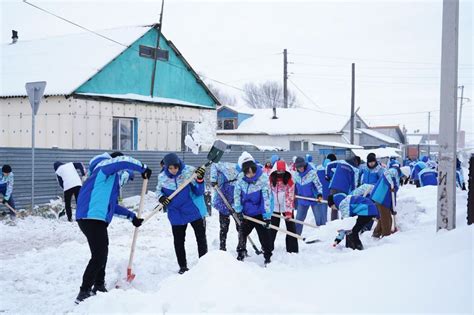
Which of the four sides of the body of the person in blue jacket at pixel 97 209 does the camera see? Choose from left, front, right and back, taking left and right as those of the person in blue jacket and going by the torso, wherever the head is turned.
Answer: right

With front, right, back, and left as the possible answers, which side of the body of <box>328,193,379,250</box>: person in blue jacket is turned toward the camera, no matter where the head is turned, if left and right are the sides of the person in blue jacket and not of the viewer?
left

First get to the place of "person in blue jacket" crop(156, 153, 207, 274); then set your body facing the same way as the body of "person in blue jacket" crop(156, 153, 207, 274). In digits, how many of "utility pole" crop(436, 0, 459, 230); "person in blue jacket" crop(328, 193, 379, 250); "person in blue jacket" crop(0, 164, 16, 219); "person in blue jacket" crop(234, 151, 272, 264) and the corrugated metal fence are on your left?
3

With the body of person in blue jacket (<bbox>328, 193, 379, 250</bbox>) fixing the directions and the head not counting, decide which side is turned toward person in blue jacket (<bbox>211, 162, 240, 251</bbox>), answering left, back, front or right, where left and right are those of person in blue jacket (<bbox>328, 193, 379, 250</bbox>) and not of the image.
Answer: front

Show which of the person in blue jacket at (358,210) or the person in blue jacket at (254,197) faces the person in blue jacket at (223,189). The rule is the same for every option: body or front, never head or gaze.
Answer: the person in blue jacket at (358,210)

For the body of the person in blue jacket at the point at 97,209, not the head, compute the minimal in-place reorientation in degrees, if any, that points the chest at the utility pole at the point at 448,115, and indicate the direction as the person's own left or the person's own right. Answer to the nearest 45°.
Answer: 0° — they already face it

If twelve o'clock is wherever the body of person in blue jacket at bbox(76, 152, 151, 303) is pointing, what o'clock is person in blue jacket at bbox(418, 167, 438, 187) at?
person in blue jacket at bbox(418, 167, 438, 187) is roughly at 11 o'clock from person in blue jacket at bbox(76, 152, 151, 303).

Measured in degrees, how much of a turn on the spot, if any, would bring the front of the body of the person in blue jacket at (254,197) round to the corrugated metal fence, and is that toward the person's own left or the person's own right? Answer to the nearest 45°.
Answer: approximately 135° to the person's own right

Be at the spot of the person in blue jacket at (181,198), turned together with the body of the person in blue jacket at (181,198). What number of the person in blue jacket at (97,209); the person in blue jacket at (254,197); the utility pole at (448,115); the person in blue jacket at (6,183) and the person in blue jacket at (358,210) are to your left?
3

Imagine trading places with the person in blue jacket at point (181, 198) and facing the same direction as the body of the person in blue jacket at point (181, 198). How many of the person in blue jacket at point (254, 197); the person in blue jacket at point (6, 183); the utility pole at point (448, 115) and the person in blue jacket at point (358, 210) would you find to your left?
3
